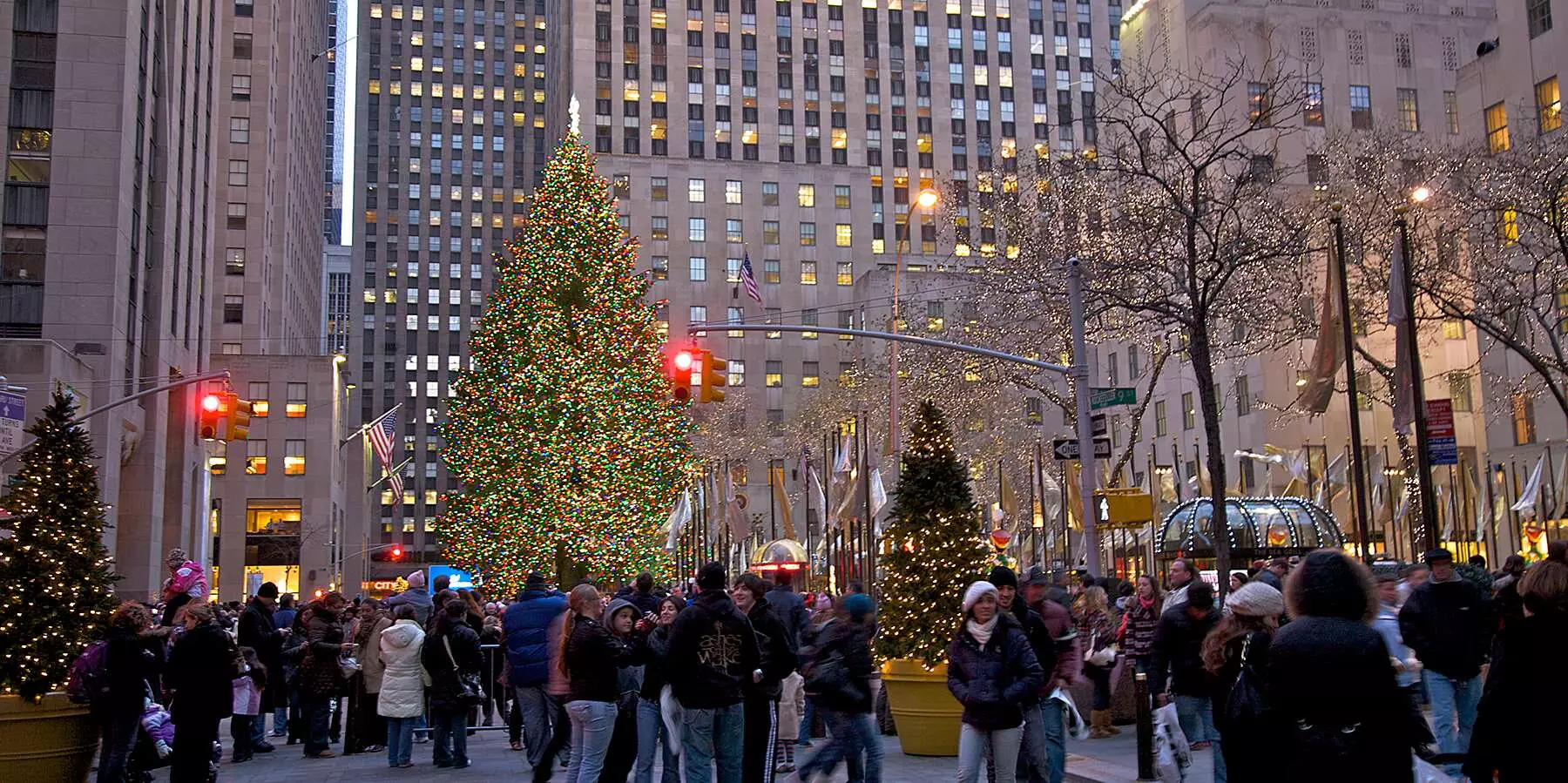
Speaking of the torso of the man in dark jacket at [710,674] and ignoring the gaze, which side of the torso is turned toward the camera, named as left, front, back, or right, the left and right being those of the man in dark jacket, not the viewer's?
back

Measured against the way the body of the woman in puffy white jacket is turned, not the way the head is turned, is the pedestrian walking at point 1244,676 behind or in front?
behind

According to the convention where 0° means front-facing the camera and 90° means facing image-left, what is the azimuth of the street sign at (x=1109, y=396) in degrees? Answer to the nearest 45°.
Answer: approximately 315°

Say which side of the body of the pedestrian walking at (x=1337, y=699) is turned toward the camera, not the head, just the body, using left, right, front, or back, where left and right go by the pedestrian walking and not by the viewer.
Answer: back

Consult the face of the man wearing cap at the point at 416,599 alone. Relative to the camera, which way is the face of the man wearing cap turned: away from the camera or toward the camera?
away from the camera
